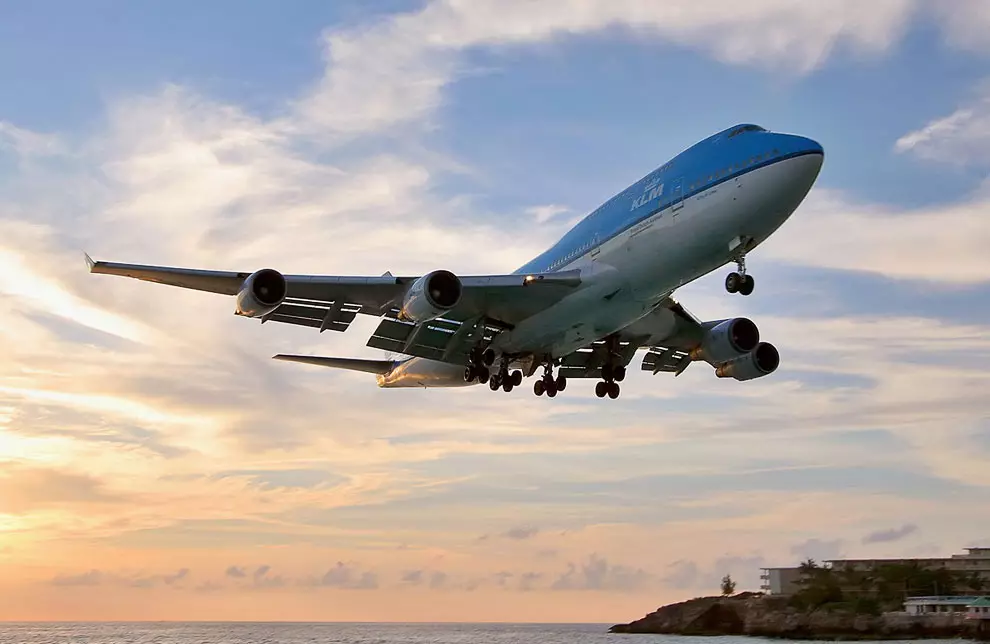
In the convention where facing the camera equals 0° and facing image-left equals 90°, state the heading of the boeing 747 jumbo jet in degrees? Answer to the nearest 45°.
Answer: approximately 315°
